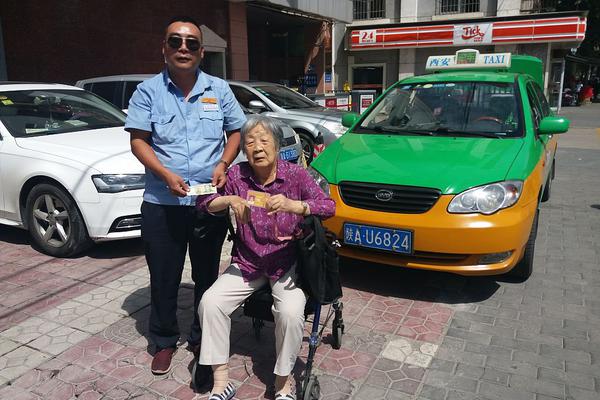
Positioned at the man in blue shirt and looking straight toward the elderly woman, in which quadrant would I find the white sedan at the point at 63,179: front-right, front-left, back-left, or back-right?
back-left

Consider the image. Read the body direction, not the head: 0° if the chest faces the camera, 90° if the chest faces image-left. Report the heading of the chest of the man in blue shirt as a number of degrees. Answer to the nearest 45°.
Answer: approximately 0°

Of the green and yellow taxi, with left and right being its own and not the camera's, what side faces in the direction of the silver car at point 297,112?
right

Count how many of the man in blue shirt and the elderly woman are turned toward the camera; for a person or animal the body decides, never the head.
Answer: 2

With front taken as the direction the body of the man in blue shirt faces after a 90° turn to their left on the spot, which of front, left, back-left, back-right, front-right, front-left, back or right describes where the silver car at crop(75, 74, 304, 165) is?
left
